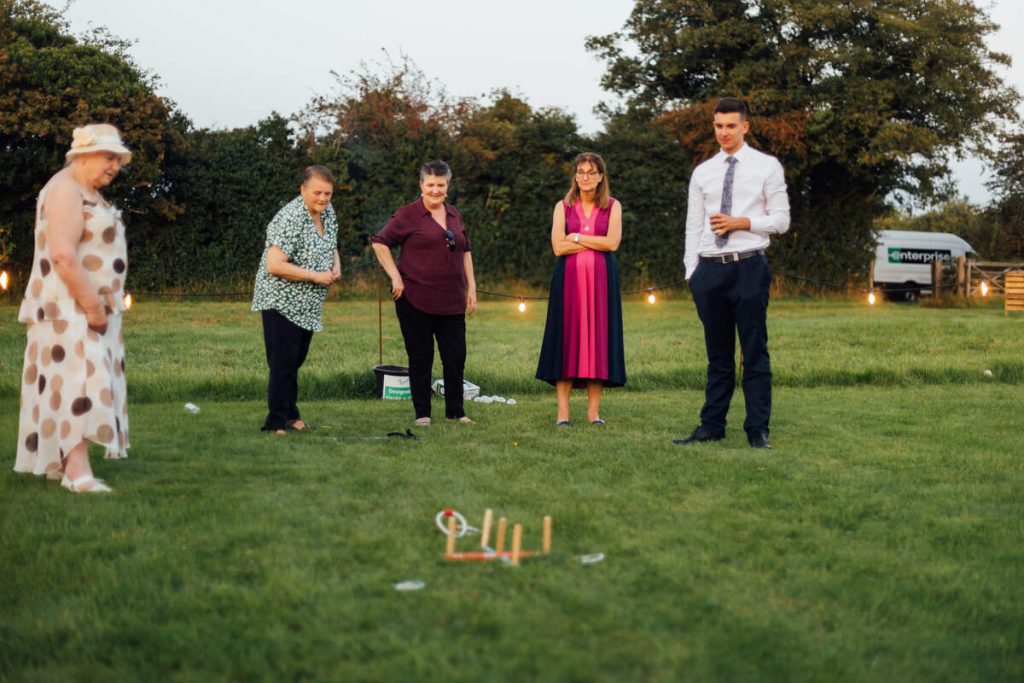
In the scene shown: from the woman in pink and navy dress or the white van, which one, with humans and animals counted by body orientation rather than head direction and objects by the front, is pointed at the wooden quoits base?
the woman in pink and navy dress

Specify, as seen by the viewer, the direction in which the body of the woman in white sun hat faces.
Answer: to the viewer's right

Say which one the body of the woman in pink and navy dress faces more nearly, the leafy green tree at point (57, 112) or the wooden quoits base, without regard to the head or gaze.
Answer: the wooden quoits base

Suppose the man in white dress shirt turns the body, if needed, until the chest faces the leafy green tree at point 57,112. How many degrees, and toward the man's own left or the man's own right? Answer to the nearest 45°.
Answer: approximately 90° to the man's own right

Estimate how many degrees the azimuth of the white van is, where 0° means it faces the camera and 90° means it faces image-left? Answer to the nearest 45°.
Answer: approximately 270°

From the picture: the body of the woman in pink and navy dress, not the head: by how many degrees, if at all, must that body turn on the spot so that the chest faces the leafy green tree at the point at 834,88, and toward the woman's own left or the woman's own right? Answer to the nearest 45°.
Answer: approximately 180°

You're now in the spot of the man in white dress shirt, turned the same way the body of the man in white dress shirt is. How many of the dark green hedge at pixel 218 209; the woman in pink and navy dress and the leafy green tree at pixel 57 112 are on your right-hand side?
3

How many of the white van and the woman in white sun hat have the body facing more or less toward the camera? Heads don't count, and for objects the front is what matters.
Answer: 0

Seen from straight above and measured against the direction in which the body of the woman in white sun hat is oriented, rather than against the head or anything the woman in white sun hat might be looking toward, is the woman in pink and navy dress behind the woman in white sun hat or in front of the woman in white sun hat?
in front

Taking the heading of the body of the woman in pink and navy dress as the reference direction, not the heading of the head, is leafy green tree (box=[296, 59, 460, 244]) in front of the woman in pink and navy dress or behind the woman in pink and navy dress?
behind
